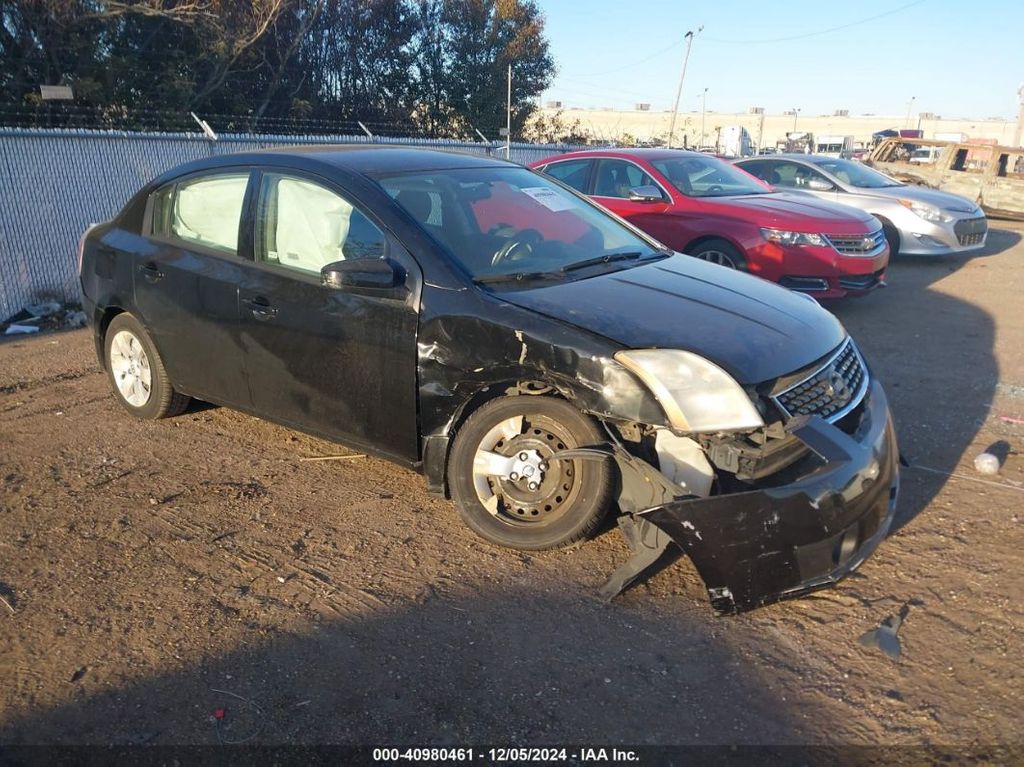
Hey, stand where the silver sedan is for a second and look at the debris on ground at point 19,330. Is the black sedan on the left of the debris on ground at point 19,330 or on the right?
left

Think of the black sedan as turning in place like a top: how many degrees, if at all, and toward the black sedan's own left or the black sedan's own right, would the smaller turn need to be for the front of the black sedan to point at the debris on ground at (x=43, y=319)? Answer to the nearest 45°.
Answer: approximately 180°

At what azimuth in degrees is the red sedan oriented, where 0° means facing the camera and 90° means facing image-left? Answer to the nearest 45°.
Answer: approximately 315°

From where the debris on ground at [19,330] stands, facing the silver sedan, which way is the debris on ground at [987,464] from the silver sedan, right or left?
right

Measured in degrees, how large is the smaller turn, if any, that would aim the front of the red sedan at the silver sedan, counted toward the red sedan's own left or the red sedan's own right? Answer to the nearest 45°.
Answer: approximately 90° to the red sedan's own left

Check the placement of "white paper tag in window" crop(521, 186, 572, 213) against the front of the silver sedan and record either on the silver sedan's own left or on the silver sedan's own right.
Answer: on the silver sedan's own right

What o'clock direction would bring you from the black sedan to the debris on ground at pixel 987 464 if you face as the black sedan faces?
The debris on ground is roughly at 10 o'clock from the black sedan.

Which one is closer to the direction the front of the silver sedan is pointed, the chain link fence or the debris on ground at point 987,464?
the debris on ground

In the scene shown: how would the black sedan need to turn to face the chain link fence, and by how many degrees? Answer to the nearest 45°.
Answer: approximately 180°

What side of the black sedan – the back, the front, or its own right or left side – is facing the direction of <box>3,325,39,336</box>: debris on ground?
back

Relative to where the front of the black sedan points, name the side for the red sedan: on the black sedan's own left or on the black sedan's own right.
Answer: on the black sedan's own left
